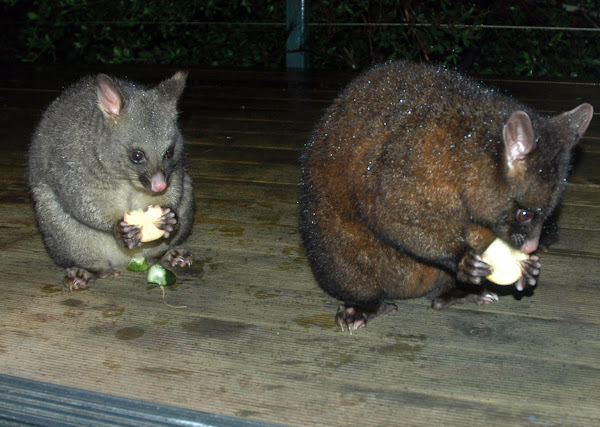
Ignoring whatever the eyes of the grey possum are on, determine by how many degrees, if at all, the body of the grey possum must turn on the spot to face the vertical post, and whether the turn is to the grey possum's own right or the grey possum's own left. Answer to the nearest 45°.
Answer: approximately 90° to the grey possum's own left

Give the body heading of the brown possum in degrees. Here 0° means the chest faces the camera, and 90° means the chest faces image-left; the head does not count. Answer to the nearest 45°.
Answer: approximately 315°

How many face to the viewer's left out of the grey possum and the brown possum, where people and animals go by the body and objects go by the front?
0

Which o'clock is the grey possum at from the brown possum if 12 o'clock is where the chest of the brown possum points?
The grey possum is roughly at 5 o'clock from the brown possum.

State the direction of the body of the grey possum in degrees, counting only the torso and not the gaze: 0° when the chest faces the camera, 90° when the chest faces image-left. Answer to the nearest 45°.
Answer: approximately 315°

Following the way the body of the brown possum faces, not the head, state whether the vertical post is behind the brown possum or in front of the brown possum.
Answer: behind
